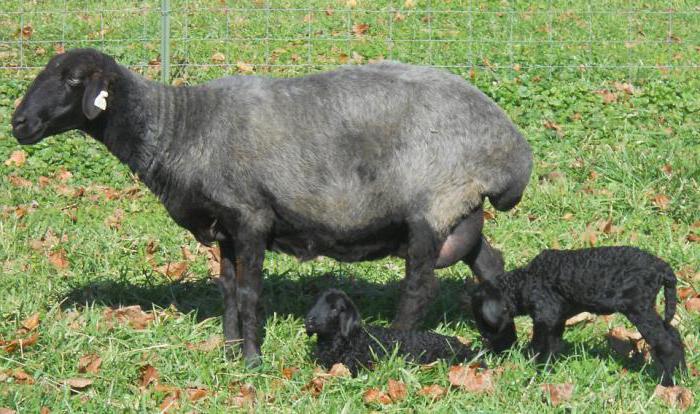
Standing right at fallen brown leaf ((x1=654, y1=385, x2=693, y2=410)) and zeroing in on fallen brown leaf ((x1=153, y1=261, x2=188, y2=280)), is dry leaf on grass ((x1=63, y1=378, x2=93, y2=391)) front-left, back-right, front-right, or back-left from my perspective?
front-left

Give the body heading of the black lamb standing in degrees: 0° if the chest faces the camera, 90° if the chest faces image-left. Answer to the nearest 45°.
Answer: approximately 90°

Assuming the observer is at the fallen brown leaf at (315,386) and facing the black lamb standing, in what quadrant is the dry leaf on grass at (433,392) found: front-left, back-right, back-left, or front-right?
front-right

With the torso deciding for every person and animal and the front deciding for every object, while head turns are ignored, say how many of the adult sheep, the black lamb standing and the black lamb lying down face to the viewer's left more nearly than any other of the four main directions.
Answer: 3

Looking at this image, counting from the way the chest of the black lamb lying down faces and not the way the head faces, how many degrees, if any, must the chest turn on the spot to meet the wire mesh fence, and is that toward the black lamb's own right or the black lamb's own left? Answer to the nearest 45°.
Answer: approximately 90° to the black lamb's own right

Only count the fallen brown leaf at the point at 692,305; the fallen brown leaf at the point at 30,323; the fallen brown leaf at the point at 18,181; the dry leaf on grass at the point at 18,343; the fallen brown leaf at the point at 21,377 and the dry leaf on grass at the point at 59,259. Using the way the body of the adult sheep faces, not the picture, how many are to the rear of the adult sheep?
1

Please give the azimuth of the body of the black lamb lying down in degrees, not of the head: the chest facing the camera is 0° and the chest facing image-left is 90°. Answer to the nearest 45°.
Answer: approximately 90°

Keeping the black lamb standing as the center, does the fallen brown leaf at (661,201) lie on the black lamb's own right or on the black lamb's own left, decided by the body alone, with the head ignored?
on the black lamb's own right

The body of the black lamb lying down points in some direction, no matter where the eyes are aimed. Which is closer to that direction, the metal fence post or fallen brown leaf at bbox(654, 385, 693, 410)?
the metal fence post

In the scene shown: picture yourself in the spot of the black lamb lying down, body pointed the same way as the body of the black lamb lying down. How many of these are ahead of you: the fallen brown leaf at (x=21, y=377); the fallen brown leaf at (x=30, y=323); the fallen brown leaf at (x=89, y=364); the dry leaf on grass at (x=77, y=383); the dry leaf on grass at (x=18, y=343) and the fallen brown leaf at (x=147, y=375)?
6

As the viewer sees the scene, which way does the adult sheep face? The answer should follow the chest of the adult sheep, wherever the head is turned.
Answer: to the viewer's left
